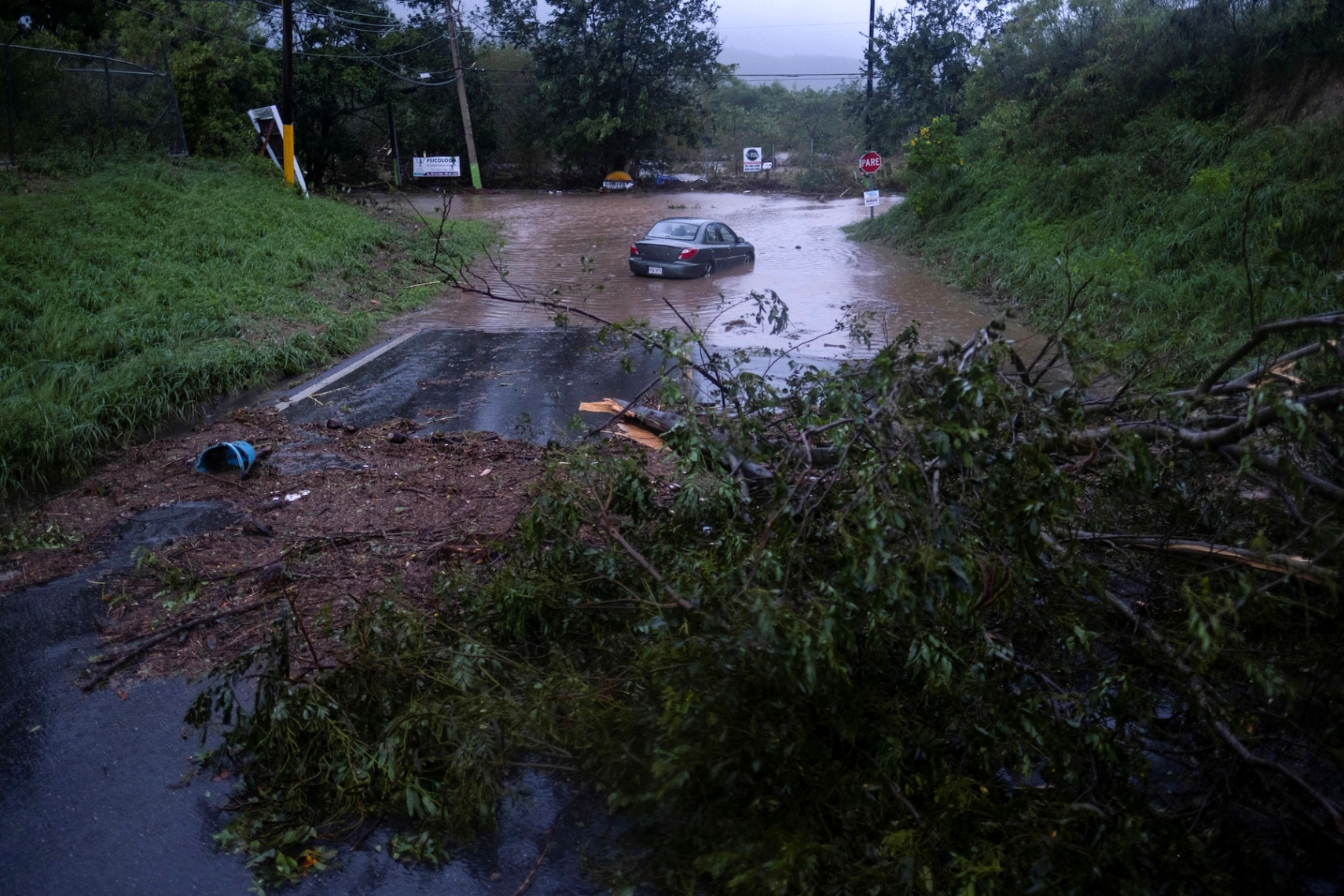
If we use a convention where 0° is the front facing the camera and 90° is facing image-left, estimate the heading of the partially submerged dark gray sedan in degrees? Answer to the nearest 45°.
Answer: approximately 225°

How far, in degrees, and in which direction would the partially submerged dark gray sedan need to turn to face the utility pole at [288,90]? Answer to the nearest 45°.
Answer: approximately 90° to its left

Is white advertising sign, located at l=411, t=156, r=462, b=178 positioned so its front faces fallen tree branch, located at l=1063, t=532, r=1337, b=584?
yes

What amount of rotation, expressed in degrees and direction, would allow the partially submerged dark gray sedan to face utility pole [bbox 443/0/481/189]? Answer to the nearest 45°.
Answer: approximately 45° to its left

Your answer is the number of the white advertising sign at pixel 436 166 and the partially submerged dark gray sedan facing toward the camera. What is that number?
1

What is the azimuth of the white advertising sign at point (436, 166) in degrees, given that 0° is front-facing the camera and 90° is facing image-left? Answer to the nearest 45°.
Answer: approximately 0°

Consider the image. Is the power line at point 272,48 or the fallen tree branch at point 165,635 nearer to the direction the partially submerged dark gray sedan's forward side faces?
the power line

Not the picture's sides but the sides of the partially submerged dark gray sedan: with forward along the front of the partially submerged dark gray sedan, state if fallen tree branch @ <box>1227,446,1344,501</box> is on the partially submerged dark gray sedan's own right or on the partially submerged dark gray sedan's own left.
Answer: on the partially submerged dark gray sedan's own right

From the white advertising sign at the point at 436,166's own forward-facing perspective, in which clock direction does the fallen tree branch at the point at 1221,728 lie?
The fallen tree branch is roughly at 12 o'clock from the white advertising sign.

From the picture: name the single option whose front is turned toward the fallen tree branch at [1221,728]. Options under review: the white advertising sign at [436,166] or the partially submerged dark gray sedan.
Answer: the white advertising sign
